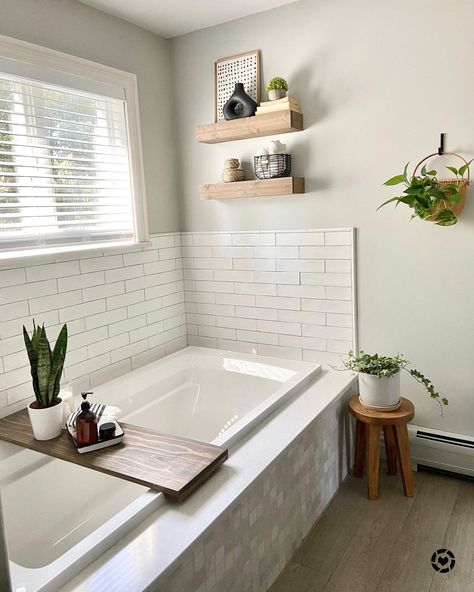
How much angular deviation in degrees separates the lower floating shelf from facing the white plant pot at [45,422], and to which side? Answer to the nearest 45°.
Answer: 0° — it already faces it

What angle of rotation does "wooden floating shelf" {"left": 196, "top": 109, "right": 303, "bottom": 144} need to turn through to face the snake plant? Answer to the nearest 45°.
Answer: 0° — it already faces it

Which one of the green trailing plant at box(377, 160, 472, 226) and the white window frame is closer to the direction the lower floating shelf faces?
the white window frame

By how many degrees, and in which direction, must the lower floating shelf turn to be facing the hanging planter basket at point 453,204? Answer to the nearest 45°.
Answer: approximately 90° to its left

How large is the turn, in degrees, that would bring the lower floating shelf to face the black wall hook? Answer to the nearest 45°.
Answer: approximately 135° to its left

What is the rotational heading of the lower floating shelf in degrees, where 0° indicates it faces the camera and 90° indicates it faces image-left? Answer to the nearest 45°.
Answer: approximately 45°

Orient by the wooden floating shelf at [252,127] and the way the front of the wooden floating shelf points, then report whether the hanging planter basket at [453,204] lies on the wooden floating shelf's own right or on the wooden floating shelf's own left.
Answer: on the wooden floating shelf's own left
